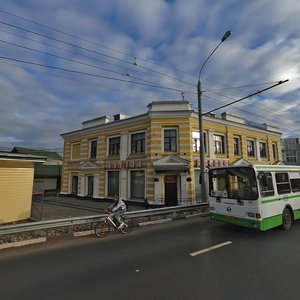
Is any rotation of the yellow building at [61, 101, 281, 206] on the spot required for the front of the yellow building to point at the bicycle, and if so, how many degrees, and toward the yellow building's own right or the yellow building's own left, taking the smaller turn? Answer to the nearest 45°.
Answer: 0° — it already faces it

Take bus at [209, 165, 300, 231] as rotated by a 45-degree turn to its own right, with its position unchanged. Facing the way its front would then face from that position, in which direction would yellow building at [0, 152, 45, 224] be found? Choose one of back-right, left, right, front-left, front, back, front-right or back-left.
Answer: front

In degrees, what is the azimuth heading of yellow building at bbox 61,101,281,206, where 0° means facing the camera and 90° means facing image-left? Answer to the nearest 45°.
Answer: approximately 0°

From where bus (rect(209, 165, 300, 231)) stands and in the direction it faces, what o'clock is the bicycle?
The bicycle is roughly at 1 o'clock from the bus.

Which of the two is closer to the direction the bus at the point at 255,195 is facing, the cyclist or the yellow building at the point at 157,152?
the cyclist

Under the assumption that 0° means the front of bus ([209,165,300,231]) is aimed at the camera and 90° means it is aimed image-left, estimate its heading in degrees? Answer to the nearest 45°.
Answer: approximately 45°

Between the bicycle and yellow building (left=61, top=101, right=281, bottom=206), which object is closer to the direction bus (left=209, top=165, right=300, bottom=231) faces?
the bicycle

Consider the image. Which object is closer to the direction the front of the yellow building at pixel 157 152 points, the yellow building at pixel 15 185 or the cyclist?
the cyclist

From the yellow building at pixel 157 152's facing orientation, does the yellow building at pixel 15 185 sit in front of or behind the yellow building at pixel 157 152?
in front

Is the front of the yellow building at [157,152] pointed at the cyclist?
yes

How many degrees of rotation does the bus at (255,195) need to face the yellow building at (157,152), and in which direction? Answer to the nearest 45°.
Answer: approximately 90° to its right

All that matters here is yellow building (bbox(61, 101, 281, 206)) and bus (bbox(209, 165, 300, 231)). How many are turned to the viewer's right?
0
